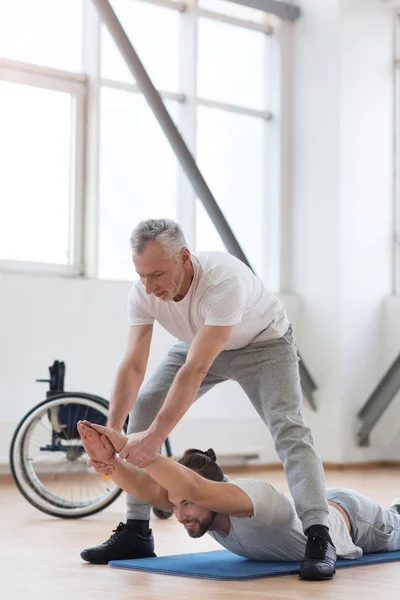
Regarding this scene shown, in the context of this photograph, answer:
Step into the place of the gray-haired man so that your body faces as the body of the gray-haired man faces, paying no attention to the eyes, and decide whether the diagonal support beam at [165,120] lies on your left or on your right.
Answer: on your right

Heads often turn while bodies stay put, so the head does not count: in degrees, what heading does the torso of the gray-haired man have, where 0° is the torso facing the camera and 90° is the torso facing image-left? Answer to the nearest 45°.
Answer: approximately 45°

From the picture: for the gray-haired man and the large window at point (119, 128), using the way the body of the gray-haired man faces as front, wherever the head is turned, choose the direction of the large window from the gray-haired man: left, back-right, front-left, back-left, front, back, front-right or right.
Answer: back-right

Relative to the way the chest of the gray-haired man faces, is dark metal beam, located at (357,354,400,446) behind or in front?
behind
